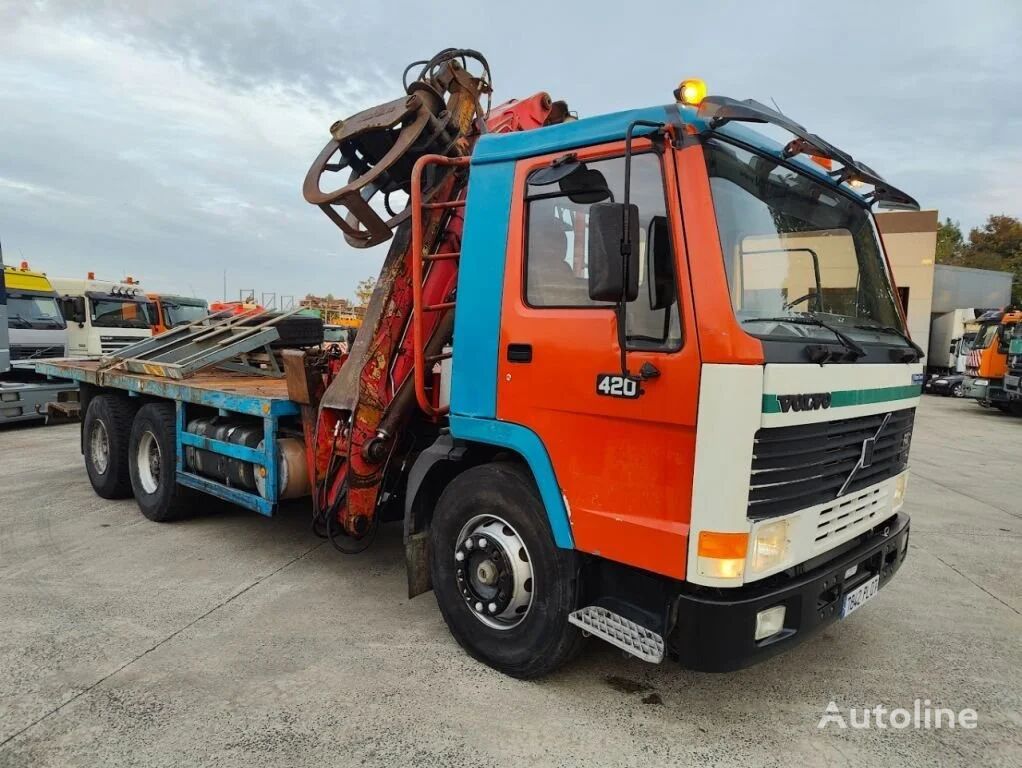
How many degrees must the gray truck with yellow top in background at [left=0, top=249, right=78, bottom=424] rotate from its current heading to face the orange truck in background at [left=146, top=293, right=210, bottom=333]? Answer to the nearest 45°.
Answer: approximately 90° to its left

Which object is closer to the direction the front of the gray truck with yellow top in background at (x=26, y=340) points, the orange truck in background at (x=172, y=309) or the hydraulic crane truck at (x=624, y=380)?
the hydraulic crane truck

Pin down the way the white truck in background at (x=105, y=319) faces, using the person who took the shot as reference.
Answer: facing the viewer and to the right of the viewer

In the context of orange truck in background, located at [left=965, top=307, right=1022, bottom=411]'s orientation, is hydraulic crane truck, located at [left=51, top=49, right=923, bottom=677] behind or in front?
in front

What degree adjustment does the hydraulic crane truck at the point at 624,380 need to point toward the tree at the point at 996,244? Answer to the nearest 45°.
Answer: approximately 90° to its left

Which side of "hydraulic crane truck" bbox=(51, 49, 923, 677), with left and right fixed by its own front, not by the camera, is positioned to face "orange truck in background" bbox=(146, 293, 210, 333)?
back

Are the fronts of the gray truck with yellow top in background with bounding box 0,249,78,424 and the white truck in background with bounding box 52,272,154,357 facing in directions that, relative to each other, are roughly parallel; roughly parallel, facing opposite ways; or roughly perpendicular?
roughly parallel

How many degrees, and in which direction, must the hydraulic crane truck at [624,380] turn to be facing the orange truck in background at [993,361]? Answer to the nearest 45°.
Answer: approximately 90° to its left

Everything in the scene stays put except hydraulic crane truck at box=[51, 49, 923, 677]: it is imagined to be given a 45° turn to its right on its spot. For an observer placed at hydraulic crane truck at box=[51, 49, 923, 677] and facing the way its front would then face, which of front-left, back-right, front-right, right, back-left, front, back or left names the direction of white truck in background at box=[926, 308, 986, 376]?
back-left

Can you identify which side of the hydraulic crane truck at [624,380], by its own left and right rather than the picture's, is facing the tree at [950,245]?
left

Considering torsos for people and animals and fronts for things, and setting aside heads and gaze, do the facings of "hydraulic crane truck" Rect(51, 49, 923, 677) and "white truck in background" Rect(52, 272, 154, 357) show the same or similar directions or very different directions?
same or similar directions

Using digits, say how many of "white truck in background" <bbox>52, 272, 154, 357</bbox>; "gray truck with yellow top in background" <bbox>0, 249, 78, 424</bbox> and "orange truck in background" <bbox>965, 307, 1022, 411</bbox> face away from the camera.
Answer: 0

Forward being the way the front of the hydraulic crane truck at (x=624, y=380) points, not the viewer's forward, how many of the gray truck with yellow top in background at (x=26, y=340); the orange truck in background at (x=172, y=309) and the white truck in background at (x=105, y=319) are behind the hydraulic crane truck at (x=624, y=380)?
3

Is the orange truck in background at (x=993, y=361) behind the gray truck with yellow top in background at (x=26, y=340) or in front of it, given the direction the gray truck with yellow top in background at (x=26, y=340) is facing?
in front

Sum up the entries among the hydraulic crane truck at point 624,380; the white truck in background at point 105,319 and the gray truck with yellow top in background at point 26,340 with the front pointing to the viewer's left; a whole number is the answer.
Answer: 0

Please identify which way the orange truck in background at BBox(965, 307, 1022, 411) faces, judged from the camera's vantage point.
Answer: facing the viewer and to the left of the viewer

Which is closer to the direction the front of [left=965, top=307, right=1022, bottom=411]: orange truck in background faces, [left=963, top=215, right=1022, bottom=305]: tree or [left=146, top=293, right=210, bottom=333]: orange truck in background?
the orange truck in background
